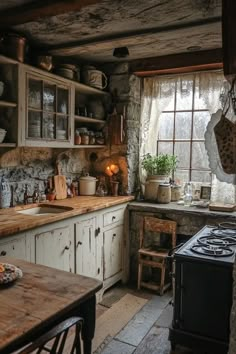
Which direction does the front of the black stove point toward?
to the viewer's left

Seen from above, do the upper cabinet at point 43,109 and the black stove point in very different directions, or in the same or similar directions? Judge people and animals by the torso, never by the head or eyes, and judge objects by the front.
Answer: very different directions

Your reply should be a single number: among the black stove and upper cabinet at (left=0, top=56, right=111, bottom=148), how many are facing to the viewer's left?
1

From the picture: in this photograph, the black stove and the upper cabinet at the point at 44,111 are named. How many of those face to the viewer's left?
1

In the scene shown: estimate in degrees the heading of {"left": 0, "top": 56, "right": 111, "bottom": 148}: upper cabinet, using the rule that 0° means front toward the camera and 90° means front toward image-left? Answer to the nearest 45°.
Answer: approximately 315°

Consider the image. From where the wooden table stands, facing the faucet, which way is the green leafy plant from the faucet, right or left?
right

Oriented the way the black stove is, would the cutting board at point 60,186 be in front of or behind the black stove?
in front
